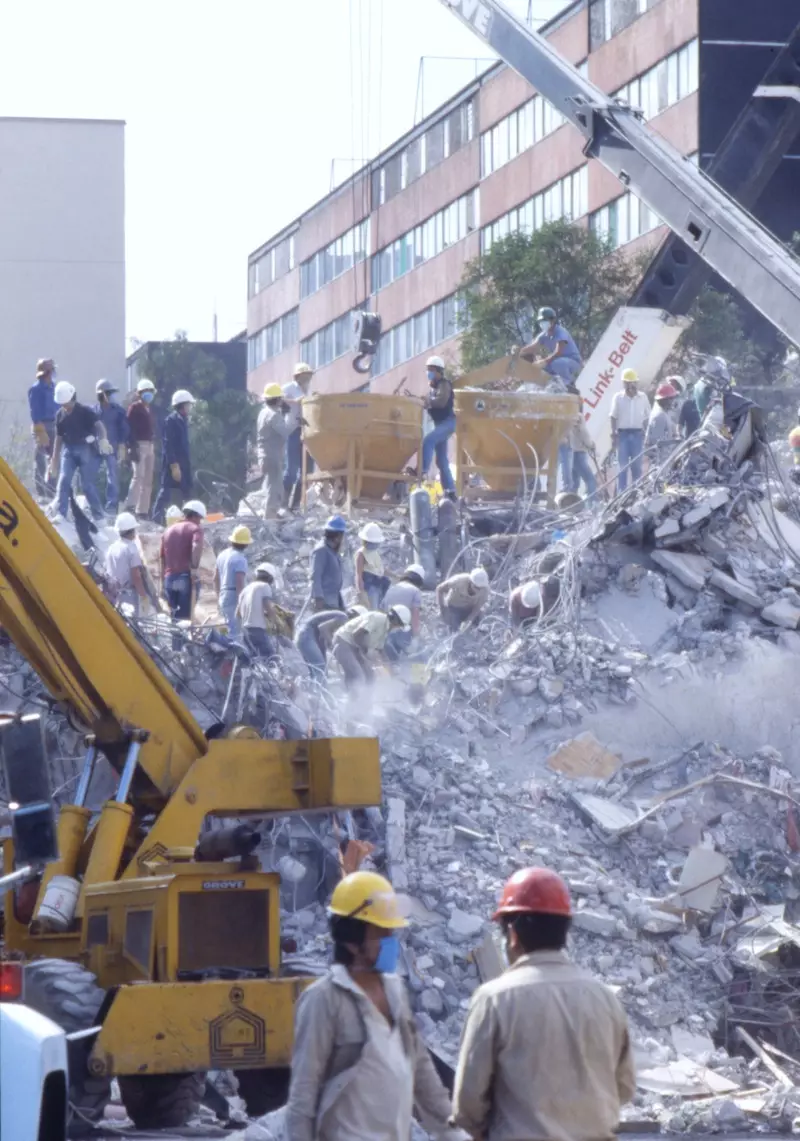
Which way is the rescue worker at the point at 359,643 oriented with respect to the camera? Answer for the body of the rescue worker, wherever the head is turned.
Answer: to the viewer's right

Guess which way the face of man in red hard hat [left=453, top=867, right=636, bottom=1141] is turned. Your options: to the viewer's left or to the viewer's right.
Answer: to the viewer's left

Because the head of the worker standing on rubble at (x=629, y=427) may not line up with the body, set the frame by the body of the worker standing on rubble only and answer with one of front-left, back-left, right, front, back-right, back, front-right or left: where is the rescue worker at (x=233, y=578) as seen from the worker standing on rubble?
front-right
